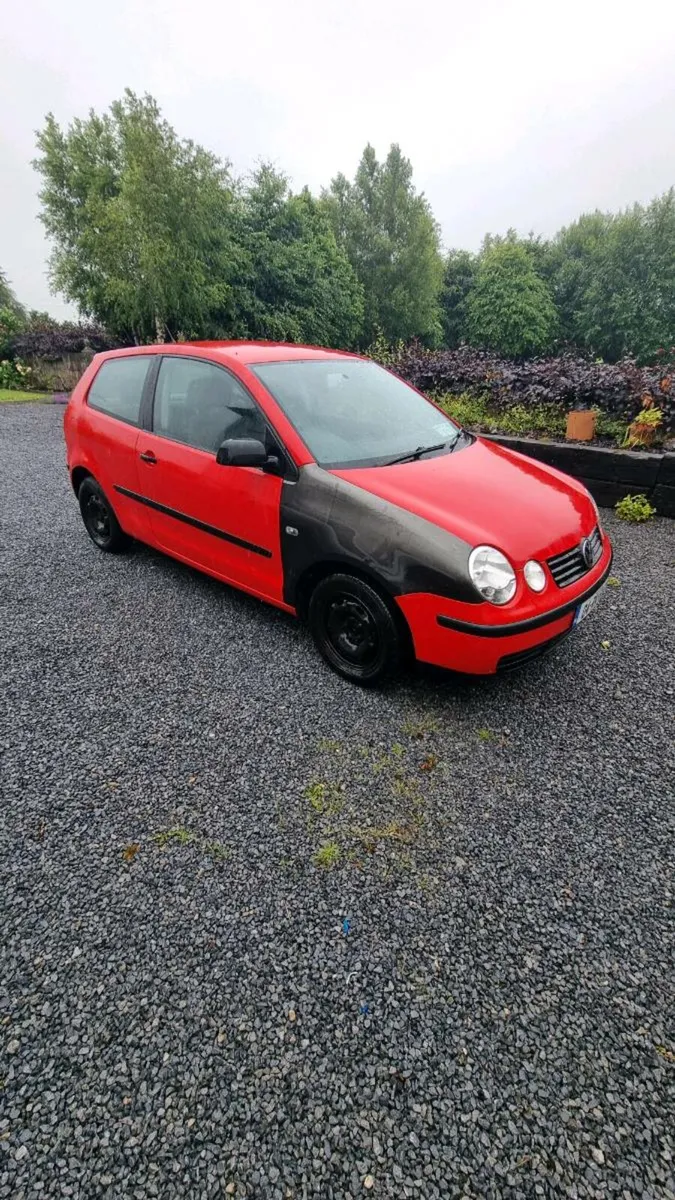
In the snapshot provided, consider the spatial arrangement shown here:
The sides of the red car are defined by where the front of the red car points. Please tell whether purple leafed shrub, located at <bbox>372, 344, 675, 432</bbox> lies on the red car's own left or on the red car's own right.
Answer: on the red car's own left

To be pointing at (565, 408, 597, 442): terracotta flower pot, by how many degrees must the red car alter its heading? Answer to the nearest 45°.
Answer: approximately 90° to its left

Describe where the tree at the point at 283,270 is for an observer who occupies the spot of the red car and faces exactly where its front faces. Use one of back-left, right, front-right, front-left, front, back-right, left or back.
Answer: back-left

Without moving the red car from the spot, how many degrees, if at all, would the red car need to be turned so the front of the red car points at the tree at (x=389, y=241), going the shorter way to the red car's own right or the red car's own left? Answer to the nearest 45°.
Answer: approximately 135° to the red car's own left

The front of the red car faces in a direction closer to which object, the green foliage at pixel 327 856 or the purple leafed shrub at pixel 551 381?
the green foliage

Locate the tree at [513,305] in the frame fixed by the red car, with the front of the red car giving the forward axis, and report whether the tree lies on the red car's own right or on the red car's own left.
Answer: on the red car's own left

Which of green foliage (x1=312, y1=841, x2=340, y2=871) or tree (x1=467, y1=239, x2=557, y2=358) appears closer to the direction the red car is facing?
the green foliage

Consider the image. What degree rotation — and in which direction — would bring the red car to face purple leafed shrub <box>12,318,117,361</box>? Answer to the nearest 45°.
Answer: approximately 180°

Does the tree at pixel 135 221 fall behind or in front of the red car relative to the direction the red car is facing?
behind

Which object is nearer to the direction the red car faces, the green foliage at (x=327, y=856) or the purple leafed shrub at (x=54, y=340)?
the green foliage

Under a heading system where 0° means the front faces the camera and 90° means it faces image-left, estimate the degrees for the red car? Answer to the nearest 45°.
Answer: approximately 315°
